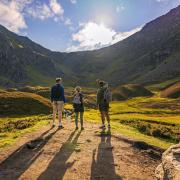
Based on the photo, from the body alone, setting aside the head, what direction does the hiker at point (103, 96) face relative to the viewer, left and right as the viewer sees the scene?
facing away from the viewer and to the left of the viewer

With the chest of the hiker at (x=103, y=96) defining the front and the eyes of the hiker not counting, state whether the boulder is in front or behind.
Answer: behind
